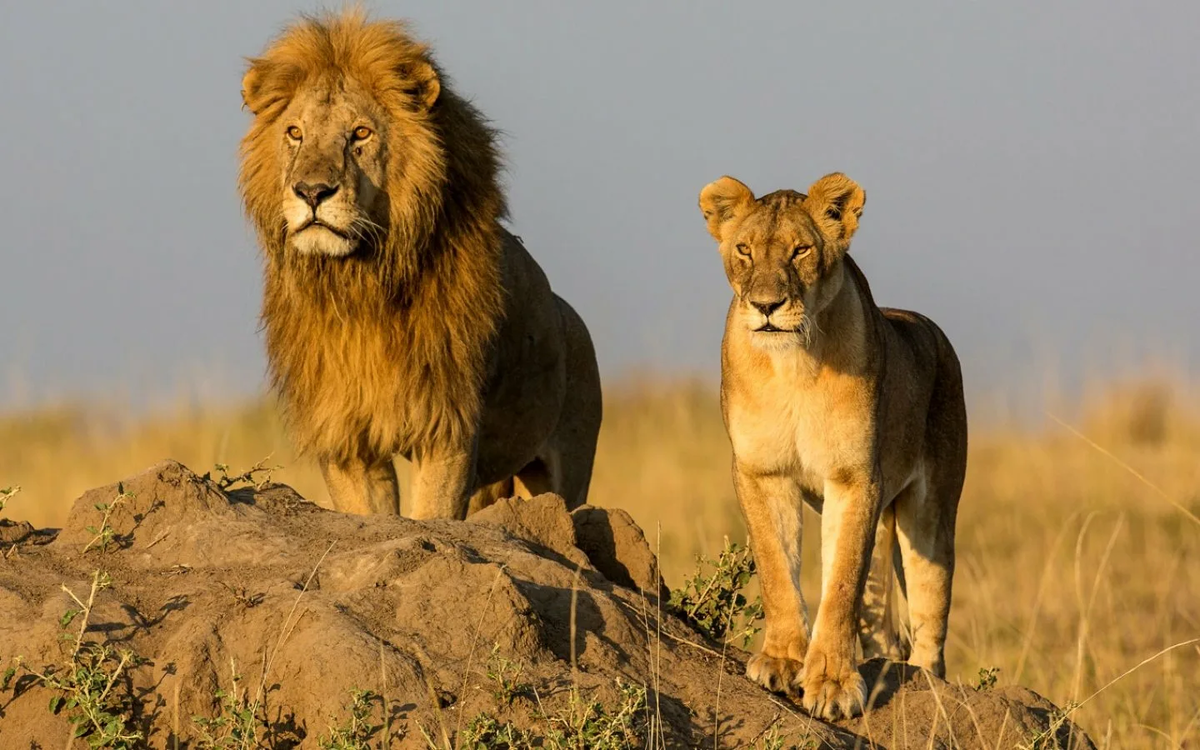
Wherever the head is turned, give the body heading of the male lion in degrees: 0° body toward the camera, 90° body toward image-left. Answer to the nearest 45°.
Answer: approximately 45°

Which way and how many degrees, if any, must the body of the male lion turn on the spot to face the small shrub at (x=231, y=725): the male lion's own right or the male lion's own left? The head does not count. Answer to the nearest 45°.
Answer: approximately 45° to the male lion's own left

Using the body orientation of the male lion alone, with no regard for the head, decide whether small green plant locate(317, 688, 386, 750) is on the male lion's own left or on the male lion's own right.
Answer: on the male lion's own left

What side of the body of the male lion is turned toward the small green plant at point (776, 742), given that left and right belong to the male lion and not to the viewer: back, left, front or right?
left

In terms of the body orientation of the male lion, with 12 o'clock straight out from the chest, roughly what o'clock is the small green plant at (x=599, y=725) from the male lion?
The small green plant is roughly at 10 o'clock from the male lion.

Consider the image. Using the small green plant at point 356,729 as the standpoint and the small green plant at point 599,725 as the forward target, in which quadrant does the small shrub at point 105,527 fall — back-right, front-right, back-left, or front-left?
back-left

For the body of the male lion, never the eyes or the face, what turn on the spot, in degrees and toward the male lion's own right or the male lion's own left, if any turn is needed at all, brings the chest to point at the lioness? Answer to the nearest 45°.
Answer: approximately 90° to the male lion's own left
